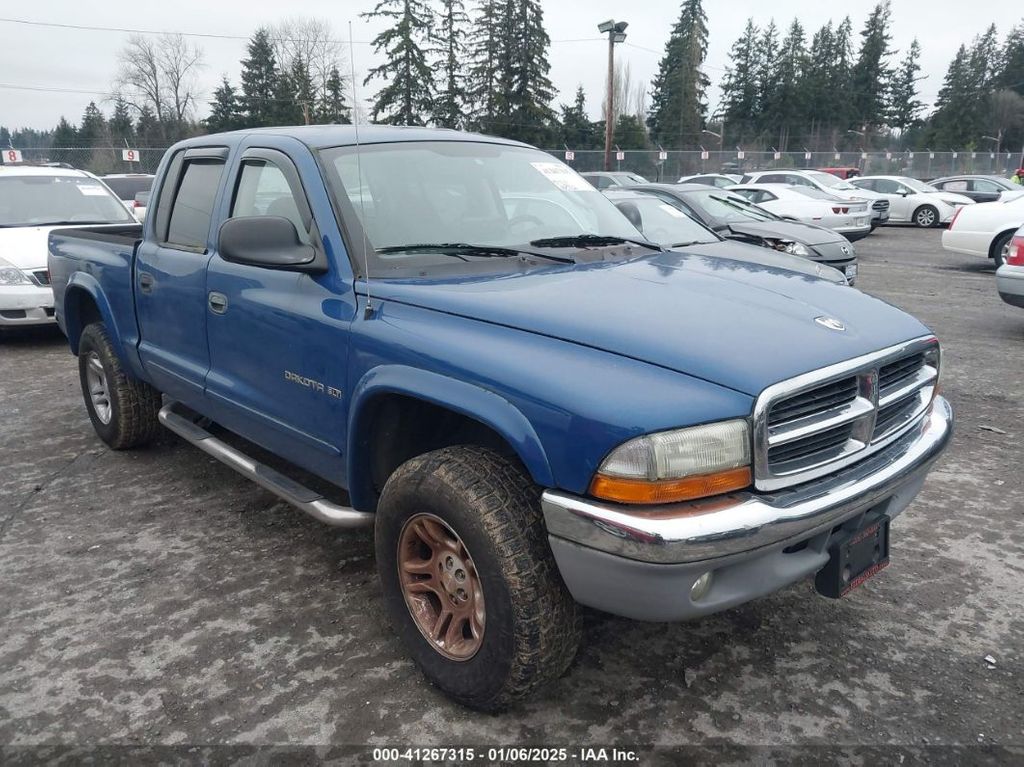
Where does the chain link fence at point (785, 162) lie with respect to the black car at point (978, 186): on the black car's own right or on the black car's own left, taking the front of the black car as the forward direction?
on the black car's own left

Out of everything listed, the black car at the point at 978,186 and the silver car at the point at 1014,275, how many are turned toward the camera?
0

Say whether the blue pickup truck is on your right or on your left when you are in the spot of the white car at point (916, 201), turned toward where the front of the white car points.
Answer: on your right

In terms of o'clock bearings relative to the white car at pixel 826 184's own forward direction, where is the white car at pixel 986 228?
the white car at pixel 986 228 is roughly at 1 o'clock from the white car at pixel 826 184.

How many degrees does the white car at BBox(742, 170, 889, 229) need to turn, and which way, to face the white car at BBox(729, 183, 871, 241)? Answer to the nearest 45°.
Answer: approximately 45° to its right

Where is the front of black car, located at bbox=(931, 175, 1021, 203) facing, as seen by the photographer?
facing to the right of the viewer

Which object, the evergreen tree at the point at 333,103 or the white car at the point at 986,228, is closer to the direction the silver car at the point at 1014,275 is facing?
the white car

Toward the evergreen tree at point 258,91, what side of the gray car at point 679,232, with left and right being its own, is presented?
back

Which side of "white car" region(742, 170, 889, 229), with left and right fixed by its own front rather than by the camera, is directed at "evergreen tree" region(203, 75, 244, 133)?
back

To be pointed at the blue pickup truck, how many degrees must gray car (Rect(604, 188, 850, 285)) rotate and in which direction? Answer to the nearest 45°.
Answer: approximately 45° to its right

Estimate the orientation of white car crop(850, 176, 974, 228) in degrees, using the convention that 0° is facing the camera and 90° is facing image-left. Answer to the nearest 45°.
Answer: approximately 315°
